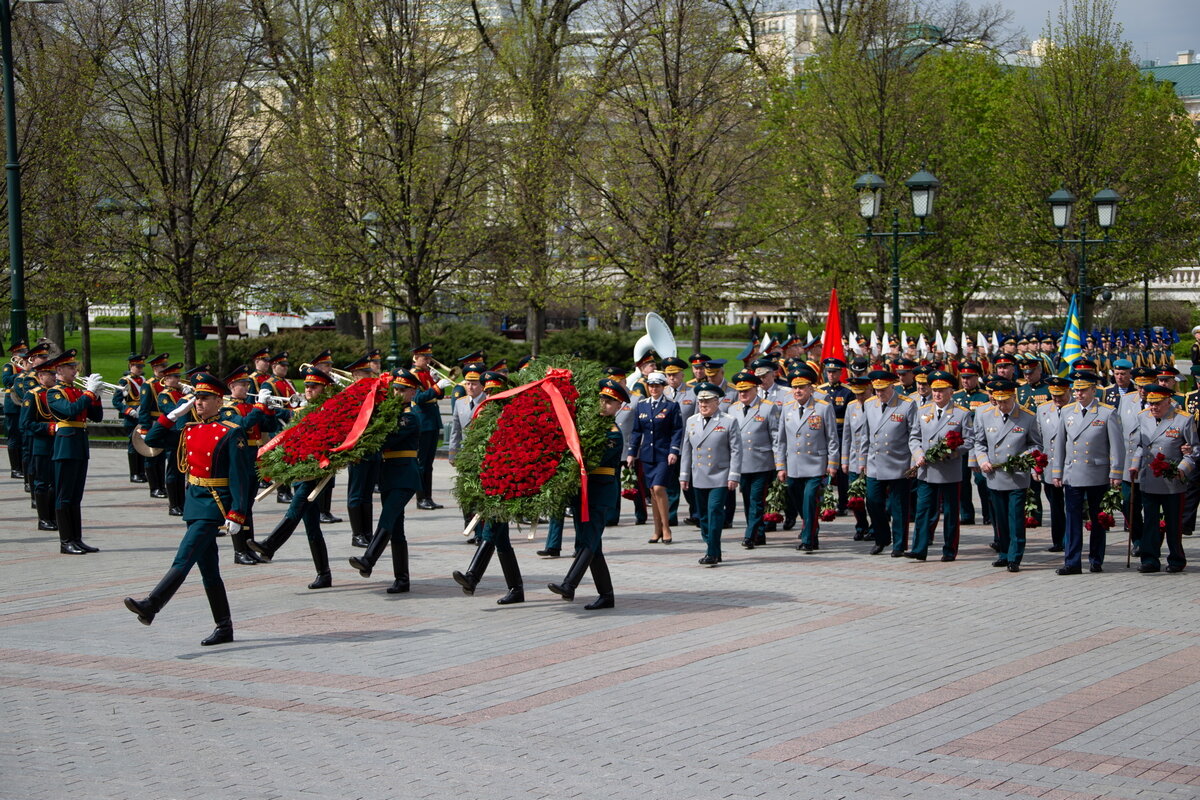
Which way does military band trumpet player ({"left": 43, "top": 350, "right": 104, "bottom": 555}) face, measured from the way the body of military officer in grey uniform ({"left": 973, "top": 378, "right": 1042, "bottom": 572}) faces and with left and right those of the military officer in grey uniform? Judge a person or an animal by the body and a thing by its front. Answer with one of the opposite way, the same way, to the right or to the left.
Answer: to the left

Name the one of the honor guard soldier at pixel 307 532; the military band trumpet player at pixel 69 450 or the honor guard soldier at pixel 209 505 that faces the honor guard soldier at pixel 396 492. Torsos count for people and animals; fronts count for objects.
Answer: the military band trumpet player at pixel 69 450

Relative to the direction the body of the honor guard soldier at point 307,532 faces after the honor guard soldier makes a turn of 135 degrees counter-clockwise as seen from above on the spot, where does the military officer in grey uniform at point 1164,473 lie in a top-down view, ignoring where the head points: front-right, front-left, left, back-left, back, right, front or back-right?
front

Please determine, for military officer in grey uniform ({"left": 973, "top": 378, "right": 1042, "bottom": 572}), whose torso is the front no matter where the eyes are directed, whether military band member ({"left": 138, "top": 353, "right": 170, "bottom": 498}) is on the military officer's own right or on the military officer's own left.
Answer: on the military officer's own right

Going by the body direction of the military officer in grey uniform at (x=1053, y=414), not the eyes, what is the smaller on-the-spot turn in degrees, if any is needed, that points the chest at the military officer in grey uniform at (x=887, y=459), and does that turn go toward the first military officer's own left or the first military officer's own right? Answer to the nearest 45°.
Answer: approximately 45° to the first military officer's own right

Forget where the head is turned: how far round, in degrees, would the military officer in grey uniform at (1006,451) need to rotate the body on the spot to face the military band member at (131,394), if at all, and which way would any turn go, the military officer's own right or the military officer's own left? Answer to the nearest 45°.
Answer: approximately 90° to the military officer's own right

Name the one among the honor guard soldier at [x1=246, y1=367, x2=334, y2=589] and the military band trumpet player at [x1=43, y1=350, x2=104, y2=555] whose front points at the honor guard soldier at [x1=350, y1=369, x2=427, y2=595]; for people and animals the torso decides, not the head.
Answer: the military band trumpet player at [x1=43, y1=350, x2=104, y2=555]

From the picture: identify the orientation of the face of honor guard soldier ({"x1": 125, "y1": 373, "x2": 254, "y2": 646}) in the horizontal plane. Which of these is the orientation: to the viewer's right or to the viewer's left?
to the viewer's left

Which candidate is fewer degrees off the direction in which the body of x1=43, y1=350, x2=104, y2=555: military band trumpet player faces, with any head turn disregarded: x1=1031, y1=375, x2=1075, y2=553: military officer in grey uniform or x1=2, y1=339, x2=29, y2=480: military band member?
the military officer in grey uniform

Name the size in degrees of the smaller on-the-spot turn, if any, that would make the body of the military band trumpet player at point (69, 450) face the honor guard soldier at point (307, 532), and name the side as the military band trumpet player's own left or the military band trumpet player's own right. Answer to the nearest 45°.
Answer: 0° — they already face them

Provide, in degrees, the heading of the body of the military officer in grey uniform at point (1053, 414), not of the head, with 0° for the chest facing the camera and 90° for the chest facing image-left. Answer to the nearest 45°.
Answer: approximately 45°
